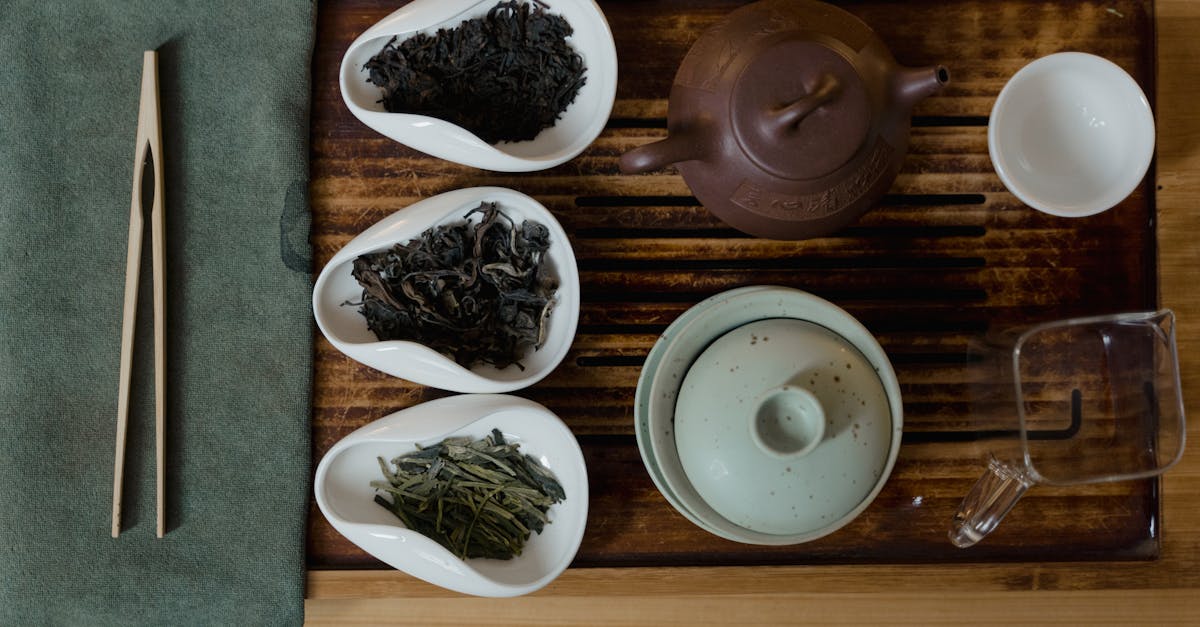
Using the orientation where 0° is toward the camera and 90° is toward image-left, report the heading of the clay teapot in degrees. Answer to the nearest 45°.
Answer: approximately 270°
